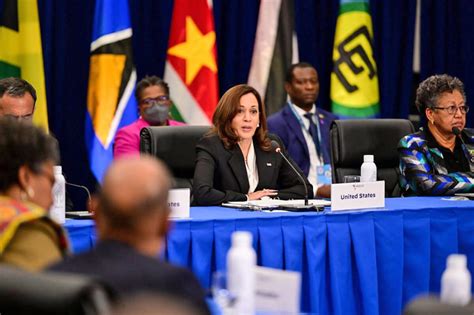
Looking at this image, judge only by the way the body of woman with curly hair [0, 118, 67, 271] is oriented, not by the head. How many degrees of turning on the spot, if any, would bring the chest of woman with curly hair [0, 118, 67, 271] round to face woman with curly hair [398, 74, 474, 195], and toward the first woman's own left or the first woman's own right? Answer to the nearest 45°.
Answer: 0° — they already face them

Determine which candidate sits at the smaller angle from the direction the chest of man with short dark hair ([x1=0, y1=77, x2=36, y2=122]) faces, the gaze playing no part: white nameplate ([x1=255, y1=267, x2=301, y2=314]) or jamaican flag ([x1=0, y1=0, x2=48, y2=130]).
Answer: the white nameplate

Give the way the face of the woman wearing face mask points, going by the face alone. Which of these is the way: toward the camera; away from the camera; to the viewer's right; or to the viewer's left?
toward the camera

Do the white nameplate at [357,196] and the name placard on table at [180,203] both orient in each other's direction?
no

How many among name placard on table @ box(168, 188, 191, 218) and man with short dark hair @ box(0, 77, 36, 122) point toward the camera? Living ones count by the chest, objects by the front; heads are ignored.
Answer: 2

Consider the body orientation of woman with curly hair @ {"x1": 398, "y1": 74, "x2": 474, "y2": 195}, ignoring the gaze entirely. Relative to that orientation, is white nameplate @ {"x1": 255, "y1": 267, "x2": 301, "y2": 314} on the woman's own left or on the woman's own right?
on the woman's own right

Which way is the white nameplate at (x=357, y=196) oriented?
toward the camera

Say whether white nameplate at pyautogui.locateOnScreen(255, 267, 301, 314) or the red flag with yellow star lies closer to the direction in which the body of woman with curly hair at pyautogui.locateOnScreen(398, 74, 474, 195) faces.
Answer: the white nameplate

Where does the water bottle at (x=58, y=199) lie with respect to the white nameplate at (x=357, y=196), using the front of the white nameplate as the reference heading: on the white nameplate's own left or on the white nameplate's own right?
on the white nameplate's own right

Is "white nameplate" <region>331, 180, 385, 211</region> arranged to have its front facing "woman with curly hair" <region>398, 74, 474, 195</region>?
no

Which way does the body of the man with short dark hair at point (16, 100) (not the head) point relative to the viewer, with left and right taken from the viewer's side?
facing the viewer

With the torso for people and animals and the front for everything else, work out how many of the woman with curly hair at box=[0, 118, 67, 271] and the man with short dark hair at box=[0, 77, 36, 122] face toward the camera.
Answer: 1

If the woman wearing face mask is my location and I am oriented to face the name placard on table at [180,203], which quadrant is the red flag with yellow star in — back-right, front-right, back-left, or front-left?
back-left

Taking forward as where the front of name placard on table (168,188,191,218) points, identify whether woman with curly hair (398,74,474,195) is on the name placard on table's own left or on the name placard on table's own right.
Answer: on the name placard on table's own left

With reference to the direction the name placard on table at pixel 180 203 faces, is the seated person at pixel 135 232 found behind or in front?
in front

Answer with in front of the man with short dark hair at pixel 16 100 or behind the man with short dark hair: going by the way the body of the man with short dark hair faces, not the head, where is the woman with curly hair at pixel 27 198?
in front
